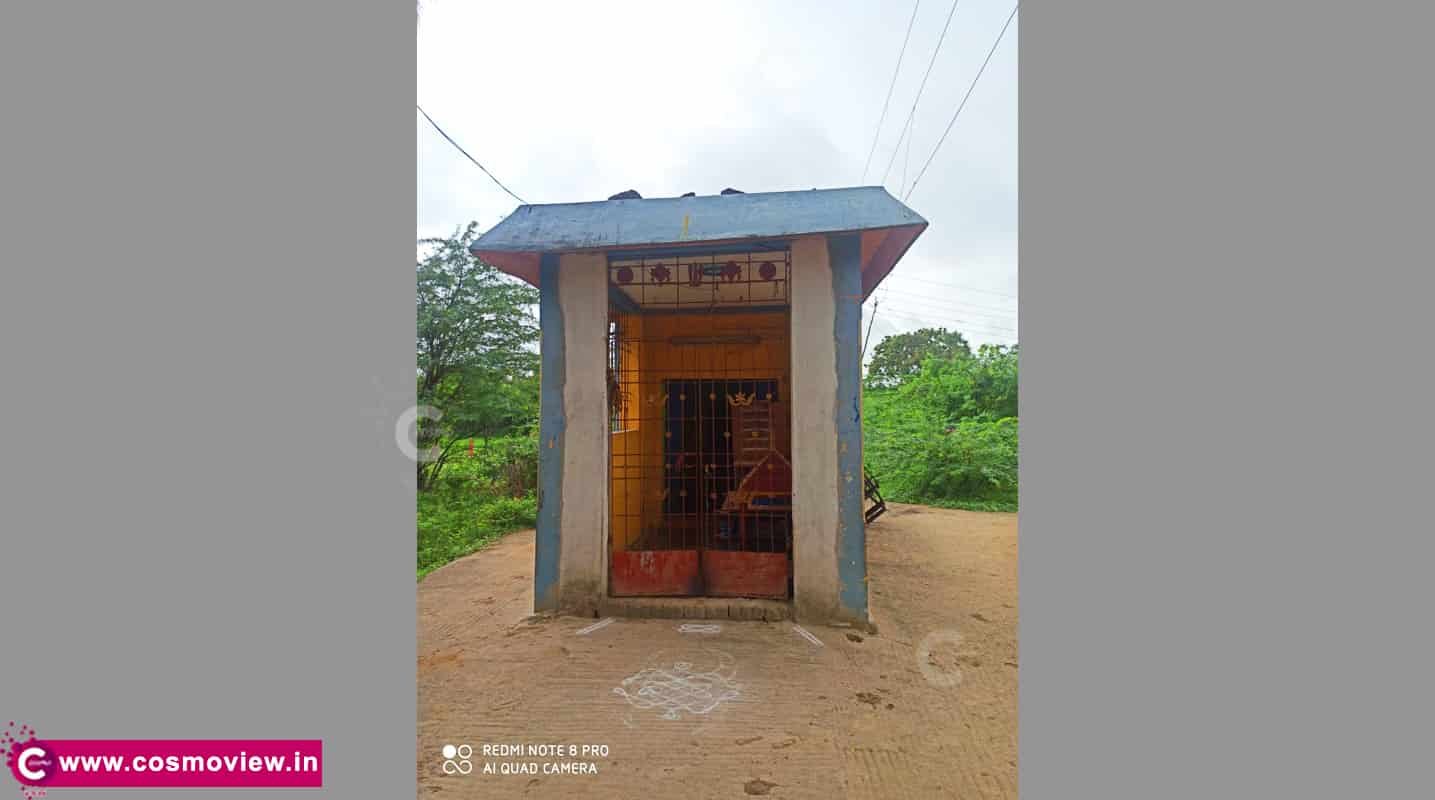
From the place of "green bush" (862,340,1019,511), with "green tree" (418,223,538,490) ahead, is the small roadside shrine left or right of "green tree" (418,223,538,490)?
left

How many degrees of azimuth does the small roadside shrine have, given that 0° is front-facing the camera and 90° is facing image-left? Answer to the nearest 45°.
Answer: approximately 0°

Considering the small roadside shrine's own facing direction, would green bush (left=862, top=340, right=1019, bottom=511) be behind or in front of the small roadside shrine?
behind

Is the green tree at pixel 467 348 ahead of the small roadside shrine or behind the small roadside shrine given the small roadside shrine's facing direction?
behind

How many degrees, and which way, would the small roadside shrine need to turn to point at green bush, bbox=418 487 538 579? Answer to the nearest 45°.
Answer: approximately 135° to its right

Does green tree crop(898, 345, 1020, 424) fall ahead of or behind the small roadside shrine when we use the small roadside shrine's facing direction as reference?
behind

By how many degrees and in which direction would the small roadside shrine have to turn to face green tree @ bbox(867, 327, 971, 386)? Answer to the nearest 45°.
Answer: approximately 180°
